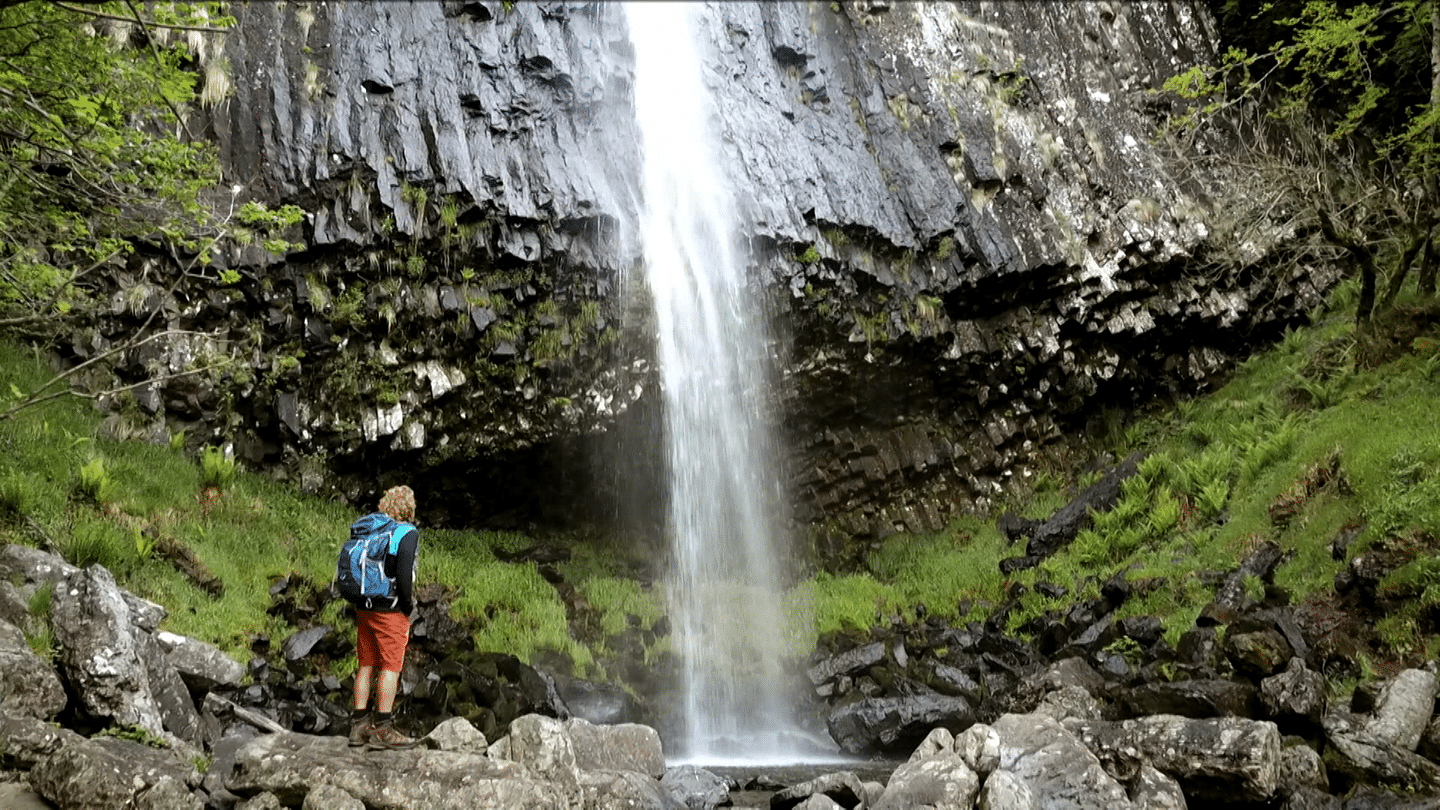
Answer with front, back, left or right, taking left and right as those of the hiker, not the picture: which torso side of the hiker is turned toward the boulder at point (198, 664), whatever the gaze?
left

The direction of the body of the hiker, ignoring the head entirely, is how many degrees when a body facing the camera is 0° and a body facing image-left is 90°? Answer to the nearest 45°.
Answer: approximately 225°

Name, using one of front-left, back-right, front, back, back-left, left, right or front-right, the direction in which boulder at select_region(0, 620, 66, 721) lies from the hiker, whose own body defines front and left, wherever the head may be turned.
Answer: back-left

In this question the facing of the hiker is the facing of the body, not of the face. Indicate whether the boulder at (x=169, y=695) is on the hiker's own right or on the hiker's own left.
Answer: on the hiker's own left

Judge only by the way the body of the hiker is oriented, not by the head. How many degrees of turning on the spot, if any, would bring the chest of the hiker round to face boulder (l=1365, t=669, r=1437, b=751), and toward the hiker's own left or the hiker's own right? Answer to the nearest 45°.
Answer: approximately 45° to the hiker's own right

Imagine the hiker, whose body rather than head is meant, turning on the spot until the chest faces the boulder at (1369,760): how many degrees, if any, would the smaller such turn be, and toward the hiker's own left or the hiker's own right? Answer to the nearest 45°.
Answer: approximately 45° to the hiker's own right

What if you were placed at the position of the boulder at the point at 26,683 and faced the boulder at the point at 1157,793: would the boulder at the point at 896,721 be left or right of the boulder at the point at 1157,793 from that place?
left

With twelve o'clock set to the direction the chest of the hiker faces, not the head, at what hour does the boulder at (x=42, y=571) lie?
The boulder is roughly at 9 o'clock from the hiker.

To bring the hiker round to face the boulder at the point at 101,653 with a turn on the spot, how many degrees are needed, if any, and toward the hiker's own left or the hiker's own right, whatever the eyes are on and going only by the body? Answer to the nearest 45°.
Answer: approximately 135° to the hiker's own left
